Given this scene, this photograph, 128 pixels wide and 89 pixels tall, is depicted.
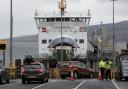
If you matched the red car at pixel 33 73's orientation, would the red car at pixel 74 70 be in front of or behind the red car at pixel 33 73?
in front

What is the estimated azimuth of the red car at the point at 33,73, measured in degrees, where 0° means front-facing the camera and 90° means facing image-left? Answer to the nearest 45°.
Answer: approximately 180°

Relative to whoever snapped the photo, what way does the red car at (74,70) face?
facing away from the viewer and to the right of the viewer

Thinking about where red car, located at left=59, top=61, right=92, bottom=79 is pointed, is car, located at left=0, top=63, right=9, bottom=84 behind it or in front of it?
behind

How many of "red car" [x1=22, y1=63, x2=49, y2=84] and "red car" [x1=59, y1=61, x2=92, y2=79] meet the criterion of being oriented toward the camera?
0

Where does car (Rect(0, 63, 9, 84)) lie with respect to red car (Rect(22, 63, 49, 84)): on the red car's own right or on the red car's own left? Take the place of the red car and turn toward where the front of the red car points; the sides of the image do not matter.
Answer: on the red car's own left

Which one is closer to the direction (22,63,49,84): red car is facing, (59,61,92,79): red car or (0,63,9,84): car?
the red car
